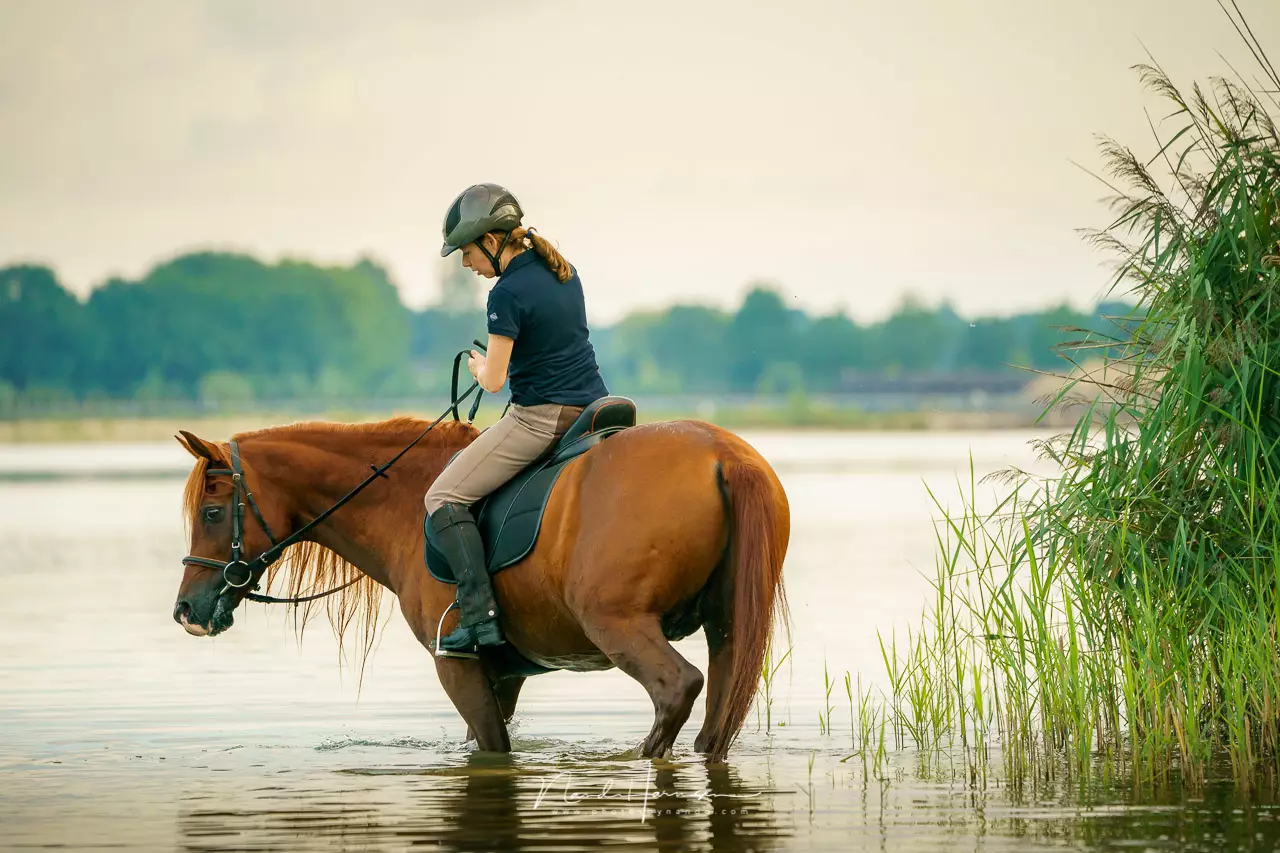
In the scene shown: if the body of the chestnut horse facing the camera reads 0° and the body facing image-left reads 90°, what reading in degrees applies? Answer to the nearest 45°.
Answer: approximately 135°

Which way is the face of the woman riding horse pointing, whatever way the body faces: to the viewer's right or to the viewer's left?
to the viewer's left
